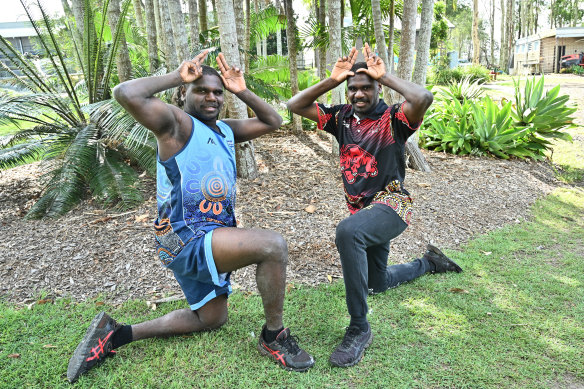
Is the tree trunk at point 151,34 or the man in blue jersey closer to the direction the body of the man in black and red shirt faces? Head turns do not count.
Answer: the man in blue jersey

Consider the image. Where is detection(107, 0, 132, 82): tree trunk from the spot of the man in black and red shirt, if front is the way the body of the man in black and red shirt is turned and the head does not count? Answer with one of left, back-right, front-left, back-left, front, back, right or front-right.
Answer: right

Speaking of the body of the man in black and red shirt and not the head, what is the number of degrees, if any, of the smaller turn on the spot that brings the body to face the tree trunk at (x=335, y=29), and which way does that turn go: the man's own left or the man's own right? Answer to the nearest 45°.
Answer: approximately 135° to the man's own right

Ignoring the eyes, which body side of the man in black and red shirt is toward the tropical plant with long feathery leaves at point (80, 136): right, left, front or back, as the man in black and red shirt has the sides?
right

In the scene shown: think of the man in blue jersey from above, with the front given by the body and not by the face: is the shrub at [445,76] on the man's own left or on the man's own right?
on the man's own left

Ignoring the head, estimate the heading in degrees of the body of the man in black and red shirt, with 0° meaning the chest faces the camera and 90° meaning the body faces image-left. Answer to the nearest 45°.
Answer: approximately 45°

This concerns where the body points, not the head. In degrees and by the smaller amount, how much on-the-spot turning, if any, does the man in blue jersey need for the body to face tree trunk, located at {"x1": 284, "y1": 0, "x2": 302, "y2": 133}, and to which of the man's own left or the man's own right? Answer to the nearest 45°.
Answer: approximately 135° to the man's own left

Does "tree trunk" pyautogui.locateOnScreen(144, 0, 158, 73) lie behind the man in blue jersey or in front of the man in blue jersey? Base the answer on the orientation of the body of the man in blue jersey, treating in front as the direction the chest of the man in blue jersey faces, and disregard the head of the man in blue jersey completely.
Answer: behind

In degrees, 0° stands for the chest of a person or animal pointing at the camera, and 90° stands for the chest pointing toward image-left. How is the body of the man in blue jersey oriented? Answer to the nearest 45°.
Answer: approximately 315°

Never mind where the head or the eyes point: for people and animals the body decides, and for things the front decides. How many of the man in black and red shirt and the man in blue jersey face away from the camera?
0

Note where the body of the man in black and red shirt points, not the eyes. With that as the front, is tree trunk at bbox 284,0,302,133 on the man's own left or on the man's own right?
on the man's own right
